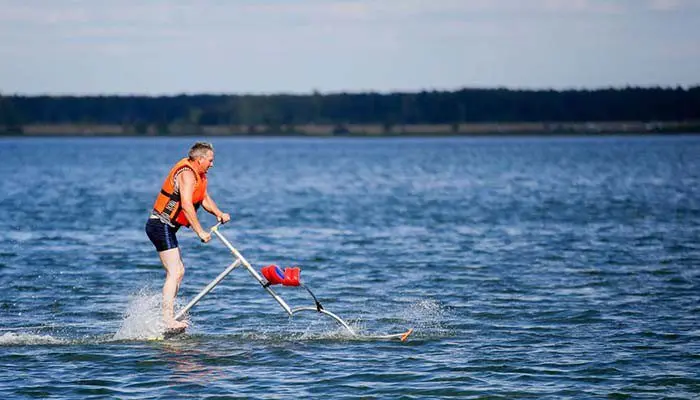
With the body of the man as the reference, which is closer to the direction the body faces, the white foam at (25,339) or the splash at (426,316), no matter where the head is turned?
the splash

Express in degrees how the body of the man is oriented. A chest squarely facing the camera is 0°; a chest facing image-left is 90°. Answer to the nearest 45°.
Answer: approximately 270°

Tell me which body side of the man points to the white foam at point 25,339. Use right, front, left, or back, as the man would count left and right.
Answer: back
